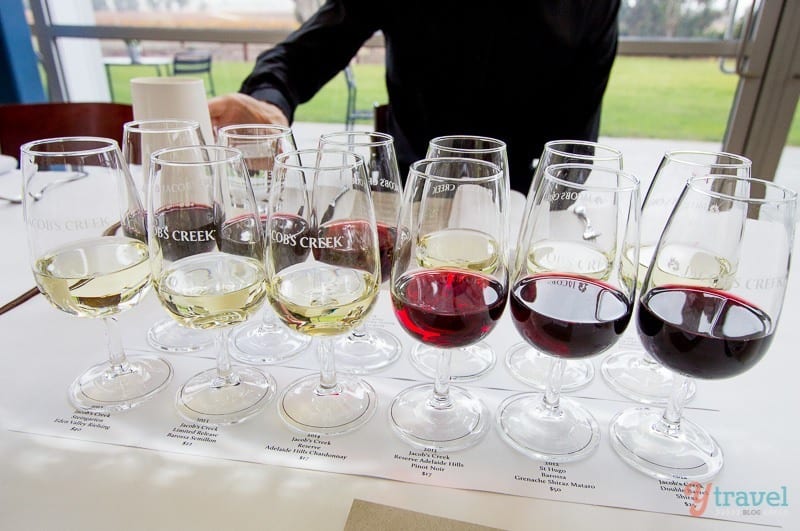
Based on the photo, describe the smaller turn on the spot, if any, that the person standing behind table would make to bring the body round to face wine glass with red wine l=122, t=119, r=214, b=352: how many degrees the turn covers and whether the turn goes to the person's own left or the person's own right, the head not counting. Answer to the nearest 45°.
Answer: approximately 45° to the person's own right

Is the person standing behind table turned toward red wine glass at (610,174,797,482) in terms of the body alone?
yes

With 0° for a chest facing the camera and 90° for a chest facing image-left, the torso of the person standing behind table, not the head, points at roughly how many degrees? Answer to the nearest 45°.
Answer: approximately 0°
